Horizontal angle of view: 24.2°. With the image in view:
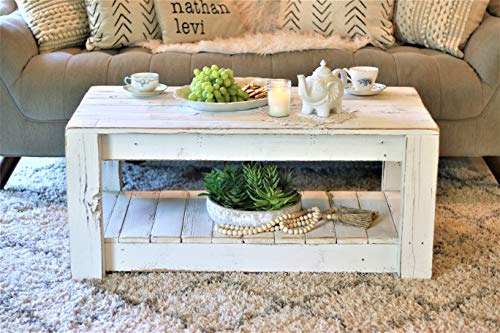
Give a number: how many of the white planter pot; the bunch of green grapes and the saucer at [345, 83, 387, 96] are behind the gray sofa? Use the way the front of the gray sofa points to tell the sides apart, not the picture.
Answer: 0

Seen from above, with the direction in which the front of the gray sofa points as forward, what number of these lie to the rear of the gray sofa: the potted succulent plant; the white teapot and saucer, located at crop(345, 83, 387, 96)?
0

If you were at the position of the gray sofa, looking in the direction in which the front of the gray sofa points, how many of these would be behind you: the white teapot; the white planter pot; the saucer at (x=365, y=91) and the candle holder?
0

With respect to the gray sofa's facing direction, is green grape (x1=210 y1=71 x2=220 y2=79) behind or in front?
in front

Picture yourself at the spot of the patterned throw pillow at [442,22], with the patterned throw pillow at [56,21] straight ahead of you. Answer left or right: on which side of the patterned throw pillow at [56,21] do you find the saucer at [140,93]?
left

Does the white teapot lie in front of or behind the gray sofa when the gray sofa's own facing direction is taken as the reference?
in front

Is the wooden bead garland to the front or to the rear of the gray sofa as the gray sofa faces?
to the front

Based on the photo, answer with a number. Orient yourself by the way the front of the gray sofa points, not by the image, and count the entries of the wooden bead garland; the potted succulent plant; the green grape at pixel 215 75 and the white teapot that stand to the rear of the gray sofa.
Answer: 0

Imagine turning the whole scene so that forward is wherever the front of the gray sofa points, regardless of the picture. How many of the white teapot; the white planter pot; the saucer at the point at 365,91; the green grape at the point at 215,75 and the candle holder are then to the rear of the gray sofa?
0

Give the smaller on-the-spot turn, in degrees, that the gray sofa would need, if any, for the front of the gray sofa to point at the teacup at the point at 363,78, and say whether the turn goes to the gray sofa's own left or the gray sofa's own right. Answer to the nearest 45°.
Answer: approximately 45° to the gray sofa's own left

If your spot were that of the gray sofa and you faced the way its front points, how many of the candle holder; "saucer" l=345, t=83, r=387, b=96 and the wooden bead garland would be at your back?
0

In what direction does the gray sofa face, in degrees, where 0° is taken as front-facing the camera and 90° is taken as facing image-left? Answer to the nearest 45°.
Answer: approximately 0°
